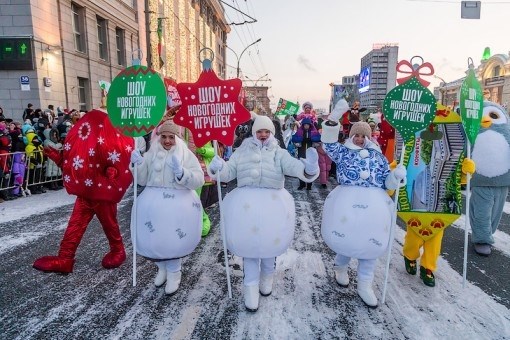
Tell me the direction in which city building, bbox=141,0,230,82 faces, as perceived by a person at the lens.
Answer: facing the viewer and to the right of the viewer

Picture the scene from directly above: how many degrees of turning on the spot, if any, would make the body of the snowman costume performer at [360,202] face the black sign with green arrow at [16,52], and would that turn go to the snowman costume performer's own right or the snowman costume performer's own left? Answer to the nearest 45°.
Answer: approximately 135° to the snowman costume performer's own right

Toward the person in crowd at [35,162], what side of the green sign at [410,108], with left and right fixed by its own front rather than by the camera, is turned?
right

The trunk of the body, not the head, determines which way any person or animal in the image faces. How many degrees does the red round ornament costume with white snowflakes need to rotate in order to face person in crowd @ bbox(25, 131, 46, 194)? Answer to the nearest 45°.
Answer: approximately 135° to its right

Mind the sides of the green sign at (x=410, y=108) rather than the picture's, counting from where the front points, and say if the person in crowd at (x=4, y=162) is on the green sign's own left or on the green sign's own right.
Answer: on the green sign's own right

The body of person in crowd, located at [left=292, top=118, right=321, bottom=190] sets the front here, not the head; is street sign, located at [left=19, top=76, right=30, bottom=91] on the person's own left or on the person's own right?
on the person's own right

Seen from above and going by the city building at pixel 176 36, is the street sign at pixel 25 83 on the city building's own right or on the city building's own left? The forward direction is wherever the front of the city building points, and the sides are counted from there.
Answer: on the city building's own right

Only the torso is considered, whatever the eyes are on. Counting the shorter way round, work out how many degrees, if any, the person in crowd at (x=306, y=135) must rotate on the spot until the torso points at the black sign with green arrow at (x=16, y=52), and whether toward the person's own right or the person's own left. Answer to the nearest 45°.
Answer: approximately 90° to the person's own right

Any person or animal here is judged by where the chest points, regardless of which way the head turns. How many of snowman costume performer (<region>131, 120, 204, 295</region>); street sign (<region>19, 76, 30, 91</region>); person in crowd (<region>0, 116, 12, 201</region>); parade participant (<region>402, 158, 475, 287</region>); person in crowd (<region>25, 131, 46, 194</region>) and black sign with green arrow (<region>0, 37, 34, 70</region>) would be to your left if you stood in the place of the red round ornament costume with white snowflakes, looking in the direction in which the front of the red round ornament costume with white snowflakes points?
2

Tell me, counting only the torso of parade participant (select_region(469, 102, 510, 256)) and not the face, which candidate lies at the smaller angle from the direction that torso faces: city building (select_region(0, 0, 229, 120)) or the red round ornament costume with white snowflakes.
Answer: the red round ornament costume with white snowflakes
